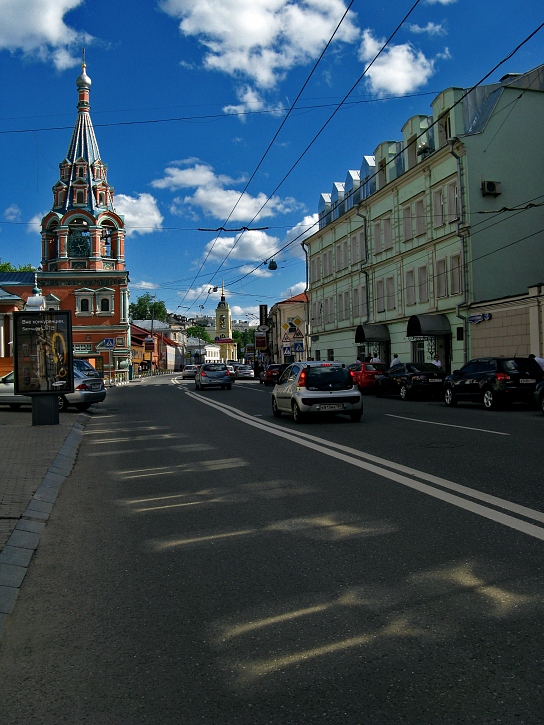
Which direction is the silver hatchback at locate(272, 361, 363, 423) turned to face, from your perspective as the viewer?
facing away from the viewer and to the left of the viewer

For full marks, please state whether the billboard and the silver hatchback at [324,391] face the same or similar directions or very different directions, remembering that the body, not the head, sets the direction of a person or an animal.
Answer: very different directions

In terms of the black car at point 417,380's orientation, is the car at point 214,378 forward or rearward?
forward

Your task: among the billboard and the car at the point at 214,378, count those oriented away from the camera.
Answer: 1

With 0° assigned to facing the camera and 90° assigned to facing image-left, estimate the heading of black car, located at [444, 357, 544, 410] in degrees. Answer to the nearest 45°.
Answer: approximately 135°

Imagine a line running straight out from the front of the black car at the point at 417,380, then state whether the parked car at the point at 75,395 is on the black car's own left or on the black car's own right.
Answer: on the black car's own left

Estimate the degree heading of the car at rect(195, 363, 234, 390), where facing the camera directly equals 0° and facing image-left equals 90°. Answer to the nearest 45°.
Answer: approximately 180°

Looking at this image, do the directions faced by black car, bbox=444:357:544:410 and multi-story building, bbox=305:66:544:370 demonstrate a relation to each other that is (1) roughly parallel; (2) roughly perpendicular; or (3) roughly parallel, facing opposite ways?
roughly perpendicular

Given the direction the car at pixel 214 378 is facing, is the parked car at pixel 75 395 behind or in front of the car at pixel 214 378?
behind

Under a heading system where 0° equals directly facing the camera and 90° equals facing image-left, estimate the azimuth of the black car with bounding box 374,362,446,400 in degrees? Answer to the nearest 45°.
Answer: approximately 135°

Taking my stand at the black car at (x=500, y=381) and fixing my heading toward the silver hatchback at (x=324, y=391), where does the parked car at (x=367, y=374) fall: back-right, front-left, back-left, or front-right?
back-right

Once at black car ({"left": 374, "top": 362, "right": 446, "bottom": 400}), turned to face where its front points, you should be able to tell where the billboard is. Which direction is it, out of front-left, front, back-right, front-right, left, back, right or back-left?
left
